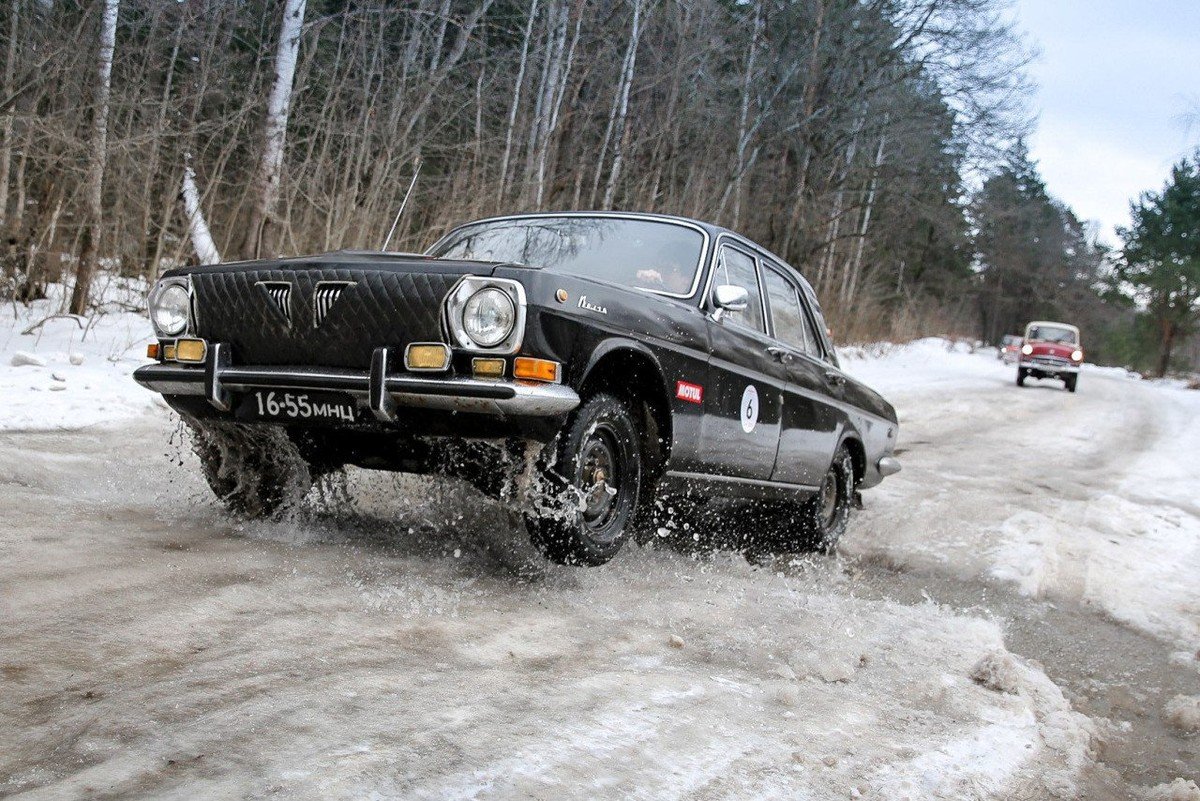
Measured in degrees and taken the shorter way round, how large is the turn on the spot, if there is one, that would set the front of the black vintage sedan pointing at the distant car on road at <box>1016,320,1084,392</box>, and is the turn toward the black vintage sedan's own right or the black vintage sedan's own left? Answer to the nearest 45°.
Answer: approximately 180°

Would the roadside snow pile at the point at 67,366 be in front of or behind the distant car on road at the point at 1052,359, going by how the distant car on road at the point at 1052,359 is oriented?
in front

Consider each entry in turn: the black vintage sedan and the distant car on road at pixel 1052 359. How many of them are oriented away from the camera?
0

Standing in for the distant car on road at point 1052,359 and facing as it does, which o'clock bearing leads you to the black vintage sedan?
The black vintage sedan is roughly at 12 o'clock from the distant car on road.

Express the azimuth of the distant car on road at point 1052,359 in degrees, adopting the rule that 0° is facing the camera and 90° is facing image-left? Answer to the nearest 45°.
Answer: approximately 0°

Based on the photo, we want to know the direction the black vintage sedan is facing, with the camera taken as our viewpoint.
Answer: facing the viewer and to the left of the viewer

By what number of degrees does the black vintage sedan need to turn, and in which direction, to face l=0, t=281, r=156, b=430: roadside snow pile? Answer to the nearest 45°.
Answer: approximately 90° to its right
